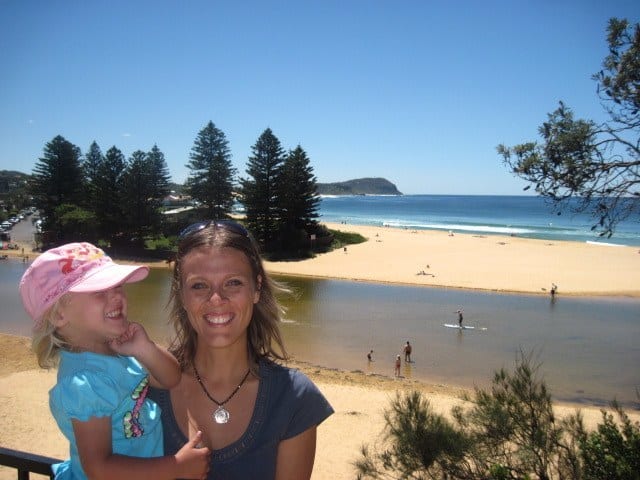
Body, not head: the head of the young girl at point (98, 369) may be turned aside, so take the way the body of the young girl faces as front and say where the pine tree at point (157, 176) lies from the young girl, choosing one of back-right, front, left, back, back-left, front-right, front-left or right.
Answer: back-left

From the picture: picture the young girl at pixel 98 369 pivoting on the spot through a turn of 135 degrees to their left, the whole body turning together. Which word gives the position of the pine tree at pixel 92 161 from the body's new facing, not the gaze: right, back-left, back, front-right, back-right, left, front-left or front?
front

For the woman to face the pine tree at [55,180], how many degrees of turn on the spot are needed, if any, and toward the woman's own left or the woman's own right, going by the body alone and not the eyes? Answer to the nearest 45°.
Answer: approximately 180°

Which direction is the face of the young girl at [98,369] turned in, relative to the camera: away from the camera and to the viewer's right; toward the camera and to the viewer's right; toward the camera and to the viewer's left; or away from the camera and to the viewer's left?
toward the camera and to the viewer's right

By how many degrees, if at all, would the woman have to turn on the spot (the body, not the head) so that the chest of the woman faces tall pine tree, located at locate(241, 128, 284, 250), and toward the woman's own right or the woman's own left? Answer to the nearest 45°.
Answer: approximately 180°

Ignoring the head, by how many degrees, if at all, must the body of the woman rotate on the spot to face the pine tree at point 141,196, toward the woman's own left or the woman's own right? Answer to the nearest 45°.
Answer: approximately 180°

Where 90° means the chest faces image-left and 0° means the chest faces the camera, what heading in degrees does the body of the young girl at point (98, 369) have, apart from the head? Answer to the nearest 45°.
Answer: approximately 315°

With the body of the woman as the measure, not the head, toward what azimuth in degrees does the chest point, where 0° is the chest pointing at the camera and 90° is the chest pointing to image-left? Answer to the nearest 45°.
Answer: approximately 0°

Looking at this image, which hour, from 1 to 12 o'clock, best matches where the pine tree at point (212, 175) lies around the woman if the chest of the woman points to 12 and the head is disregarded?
The pine tree is roughly at 6 o'clock from the woman.
